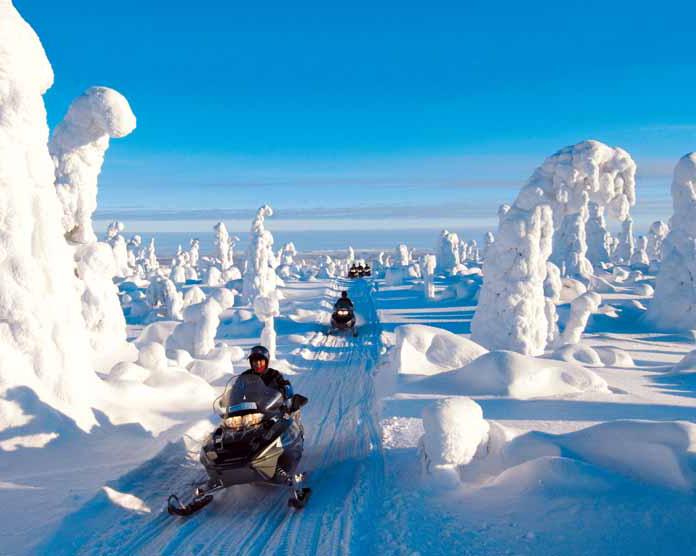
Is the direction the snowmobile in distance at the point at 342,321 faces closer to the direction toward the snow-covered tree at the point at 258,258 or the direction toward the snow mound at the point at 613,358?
the snow mound

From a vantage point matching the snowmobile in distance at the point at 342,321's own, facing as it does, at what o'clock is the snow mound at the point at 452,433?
The snow mound is roughly at 12 o'clock from the snowmobile in distance.

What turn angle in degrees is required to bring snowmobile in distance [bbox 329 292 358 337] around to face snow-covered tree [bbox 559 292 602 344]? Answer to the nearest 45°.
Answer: approximately 90° to its left

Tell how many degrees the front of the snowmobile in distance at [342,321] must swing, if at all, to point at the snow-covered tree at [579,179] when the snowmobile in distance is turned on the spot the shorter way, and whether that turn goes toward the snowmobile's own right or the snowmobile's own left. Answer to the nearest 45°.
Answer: approximately 90° to the snowmobile's own left

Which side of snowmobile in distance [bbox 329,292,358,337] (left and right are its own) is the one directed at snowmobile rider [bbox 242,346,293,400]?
front

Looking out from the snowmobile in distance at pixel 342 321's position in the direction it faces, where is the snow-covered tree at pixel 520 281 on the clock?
The snow-covered tree is roughly at 10 o'clock from the snowmobile in distance.

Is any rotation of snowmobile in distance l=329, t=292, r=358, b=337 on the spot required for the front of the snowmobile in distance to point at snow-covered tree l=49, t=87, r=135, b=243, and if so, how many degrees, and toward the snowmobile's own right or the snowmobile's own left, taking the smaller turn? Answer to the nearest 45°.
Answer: approximately 45° to the snowmobile's own right

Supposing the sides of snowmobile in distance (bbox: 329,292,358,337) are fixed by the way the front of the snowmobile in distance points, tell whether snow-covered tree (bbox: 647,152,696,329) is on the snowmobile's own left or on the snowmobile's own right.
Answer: on the snowmobile's own left

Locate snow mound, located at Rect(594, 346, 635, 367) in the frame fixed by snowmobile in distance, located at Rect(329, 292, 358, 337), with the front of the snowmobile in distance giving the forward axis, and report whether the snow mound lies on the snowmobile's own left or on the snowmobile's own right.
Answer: on the snowmobile's own left

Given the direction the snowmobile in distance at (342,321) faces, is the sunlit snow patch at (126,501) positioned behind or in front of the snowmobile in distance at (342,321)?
in front

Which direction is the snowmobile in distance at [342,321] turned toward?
toward the camera

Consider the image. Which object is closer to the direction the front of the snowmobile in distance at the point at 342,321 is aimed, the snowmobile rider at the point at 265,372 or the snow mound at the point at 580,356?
the snowmobile rider

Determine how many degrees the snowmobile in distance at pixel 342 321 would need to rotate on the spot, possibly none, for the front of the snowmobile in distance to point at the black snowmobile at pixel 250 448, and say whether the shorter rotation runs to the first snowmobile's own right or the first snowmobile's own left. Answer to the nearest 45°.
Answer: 0° — it already faces it
